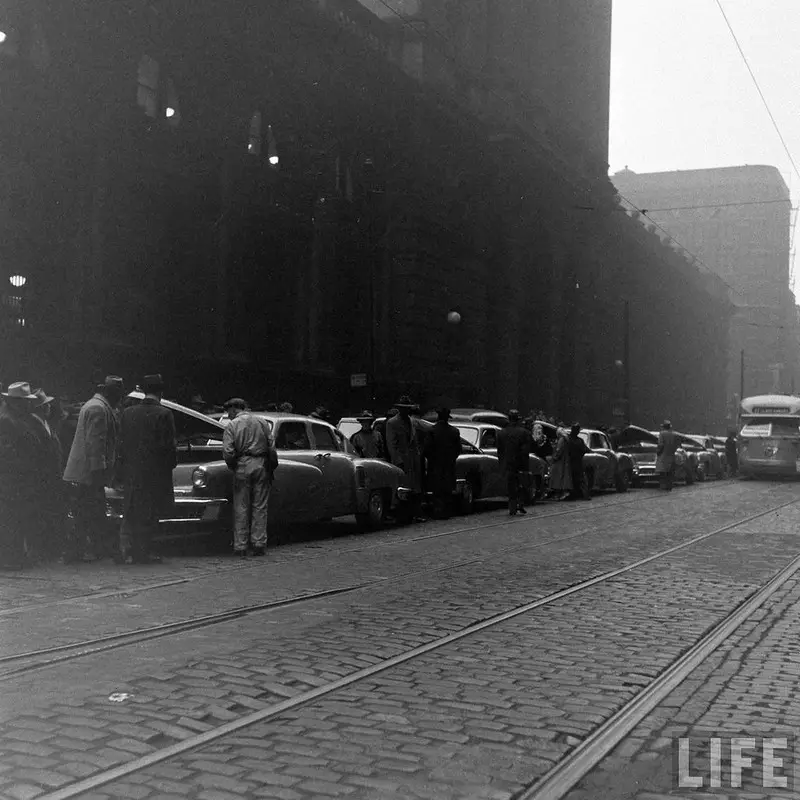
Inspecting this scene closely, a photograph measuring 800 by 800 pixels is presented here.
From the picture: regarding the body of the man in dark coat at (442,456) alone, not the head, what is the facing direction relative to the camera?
away from the camera

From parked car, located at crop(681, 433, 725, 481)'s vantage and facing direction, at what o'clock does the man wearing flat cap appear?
The man wearing flat cap is roughly at 11 o'clock from the parked car.

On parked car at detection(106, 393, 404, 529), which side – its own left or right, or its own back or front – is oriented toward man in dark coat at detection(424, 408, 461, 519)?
back

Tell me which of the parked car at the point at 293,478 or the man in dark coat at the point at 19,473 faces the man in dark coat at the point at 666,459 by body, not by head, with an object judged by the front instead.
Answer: the man in dark coat at the point at 19,473

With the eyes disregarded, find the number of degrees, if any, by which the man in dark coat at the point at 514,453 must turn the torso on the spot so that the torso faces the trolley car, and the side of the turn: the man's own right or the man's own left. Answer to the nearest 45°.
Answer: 0° — they already face it

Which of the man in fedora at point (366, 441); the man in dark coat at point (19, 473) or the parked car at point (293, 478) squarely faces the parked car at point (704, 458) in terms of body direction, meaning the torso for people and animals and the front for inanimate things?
the man in dark coat

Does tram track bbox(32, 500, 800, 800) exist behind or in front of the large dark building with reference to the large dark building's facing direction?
in front

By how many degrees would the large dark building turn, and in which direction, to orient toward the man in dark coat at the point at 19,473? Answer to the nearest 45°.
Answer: approximately 45° to its right

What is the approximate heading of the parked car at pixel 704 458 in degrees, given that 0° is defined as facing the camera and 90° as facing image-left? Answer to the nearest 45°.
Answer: approximately 45°

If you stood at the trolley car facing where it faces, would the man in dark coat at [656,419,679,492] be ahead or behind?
ahead

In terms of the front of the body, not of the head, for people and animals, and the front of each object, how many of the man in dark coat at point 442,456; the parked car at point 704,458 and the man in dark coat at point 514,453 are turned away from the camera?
2

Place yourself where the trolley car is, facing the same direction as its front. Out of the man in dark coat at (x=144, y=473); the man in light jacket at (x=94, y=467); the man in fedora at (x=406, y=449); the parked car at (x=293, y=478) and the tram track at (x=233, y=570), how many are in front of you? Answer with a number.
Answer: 5

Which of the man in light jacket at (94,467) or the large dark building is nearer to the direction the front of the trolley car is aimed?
the man in light jacket

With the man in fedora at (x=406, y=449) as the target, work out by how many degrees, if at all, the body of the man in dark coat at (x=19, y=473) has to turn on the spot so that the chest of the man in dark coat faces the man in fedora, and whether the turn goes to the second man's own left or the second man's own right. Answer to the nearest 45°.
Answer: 0° — they already face them

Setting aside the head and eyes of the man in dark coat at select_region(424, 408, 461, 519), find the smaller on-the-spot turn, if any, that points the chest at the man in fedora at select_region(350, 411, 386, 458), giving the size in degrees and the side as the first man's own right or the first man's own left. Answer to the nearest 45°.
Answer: approximately 90° to the first man's own left
